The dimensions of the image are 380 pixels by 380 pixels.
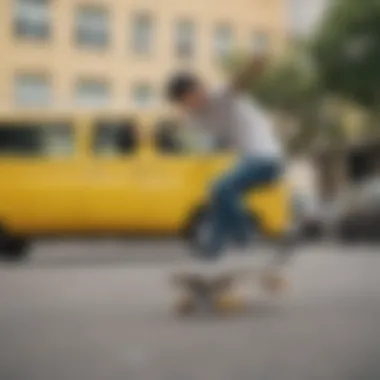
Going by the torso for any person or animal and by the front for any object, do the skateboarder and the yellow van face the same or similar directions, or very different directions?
very different directions

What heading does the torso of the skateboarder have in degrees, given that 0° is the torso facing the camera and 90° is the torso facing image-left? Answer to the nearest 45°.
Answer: approximately 90°

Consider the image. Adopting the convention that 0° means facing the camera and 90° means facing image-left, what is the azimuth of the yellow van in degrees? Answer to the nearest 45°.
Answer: approximately 270°
